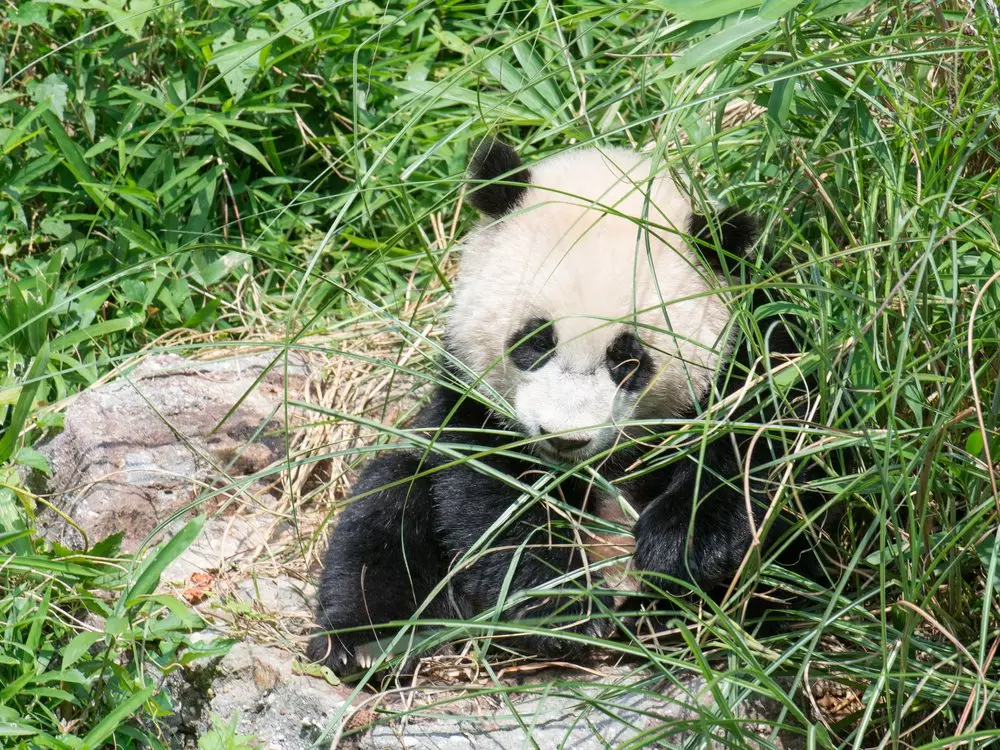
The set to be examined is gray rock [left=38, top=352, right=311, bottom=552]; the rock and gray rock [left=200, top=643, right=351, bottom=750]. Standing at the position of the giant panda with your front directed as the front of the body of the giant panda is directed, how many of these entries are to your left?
0

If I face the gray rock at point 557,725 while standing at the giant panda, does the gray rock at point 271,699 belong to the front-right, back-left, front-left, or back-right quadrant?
front-right

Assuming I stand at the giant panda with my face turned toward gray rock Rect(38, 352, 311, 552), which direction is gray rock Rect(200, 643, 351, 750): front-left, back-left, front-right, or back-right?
front-left

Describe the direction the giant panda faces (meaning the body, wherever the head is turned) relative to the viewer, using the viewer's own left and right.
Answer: facing the viewer

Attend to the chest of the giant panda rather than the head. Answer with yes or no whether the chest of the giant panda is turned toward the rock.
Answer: no

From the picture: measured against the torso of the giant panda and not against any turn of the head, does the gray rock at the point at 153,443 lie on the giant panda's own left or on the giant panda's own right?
on the giant panda's own right

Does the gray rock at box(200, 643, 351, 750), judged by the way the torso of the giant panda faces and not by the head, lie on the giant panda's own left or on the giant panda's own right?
on the giant panda's own right

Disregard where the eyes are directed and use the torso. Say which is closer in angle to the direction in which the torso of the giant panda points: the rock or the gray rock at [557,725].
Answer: the gray rock

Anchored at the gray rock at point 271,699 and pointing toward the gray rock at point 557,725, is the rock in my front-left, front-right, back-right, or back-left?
back-left

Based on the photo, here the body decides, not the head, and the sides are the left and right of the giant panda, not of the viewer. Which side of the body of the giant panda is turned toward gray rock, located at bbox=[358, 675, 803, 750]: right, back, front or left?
front
